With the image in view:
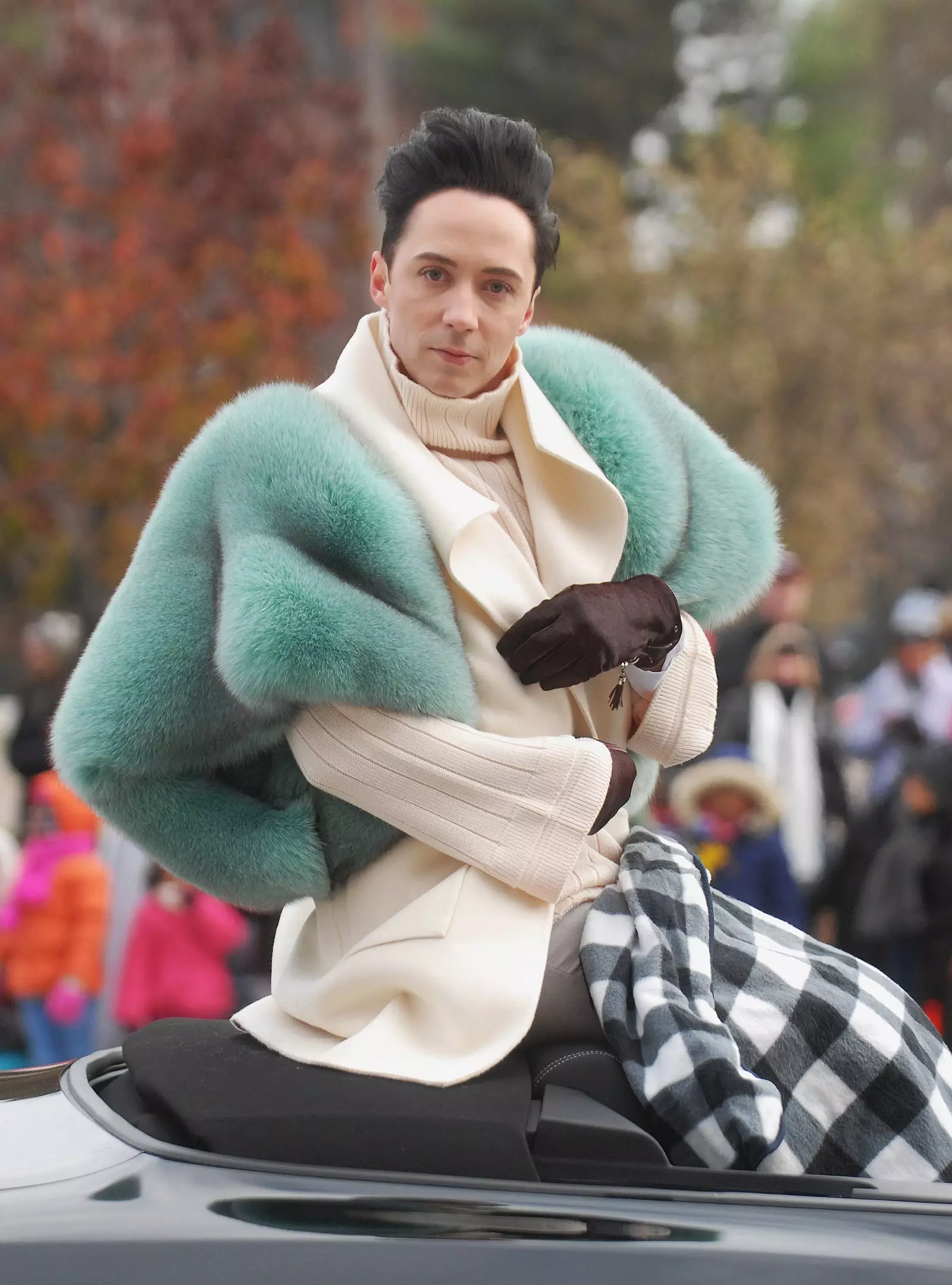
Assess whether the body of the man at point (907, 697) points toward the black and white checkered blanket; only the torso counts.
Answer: yes

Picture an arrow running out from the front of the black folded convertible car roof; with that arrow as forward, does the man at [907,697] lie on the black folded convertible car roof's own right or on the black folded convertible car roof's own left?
on the black folded convertible car roof's own left

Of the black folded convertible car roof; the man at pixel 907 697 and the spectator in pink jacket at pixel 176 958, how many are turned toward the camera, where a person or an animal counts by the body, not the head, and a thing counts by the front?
2

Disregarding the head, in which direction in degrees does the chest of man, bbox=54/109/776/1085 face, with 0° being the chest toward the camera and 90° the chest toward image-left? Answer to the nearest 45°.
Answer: approximately 315°

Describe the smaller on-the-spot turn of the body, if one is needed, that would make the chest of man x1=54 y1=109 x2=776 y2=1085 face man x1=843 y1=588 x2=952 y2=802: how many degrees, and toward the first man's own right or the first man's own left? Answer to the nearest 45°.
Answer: approximately 90° to the first man's own left

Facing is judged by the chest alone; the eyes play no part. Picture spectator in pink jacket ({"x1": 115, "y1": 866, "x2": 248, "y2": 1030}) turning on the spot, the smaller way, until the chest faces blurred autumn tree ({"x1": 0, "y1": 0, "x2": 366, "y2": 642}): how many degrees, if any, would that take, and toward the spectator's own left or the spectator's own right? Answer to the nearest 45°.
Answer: approximately 180°

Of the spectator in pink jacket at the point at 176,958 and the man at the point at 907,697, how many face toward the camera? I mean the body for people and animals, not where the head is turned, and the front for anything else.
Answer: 2

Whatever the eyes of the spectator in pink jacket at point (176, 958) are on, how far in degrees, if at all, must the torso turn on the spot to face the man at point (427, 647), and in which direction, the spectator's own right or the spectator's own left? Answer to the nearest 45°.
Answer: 0° — they already face them

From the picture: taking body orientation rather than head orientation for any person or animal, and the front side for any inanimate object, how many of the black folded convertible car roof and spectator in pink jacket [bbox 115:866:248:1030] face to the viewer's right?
1
